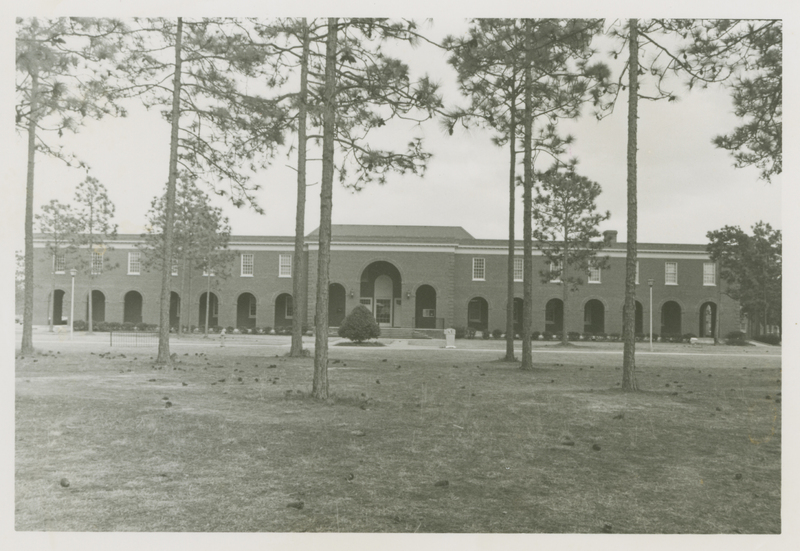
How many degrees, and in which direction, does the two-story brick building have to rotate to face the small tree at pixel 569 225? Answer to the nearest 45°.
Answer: approximately 45° to its left

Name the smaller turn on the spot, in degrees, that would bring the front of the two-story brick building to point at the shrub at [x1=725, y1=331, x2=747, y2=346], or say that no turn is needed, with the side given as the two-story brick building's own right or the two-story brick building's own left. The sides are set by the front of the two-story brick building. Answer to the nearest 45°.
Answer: approximately 45° to the two-story brick building's own left

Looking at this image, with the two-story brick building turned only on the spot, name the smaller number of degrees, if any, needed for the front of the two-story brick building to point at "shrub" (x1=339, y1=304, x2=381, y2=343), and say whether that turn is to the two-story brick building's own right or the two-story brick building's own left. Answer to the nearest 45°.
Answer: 0° — it already faces it

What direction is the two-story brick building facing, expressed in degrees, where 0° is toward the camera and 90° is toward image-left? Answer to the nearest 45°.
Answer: approximately 0°
